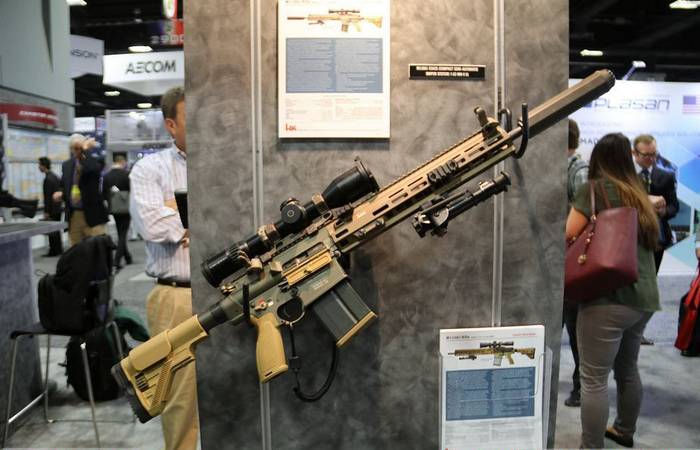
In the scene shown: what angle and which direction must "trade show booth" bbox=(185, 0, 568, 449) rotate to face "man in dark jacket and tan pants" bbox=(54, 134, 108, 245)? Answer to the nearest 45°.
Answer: approximately 135° to its right

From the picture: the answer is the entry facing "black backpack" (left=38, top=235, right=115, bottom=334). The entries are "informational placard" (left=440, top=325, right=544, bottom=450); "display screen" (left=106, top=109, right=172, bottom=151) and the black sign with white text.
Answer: "display screen" (left=106, top=109, right=172, bottom=151)

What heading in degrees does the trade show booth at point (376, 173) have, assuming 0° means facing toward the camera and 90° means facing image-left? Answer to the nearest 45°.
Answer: approximately 0°

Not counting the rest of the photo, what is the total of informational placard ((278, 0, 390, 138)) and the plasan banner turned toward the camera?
2

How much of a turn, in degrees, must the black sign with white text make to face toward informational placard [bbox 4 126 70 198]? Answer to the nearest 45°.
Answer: approximately 135° to its right
